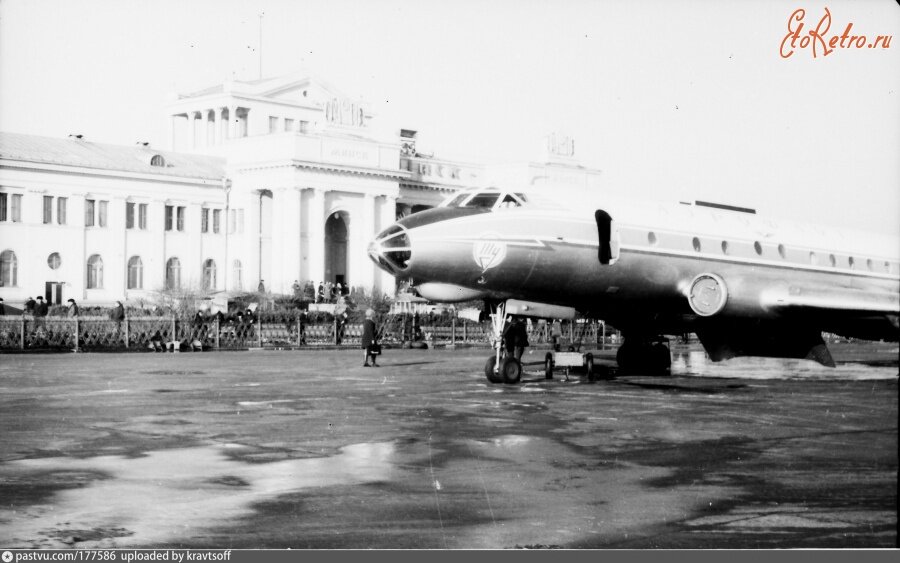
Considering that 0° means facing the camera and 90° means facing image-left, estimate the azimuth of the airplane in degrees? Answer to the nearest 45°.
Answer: approximately 45°

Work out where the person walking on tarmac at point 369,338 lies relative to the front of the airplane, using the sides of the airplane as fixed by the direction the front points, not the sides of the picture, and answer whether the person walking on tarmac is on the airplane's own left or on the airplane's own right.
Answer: on the airplane's own right
